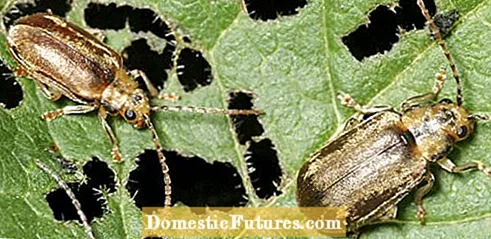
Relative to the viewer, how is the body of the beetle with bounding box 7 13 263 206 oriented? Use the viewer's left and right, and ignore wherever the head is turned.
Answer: facing the viewer and to the right of the viewer
